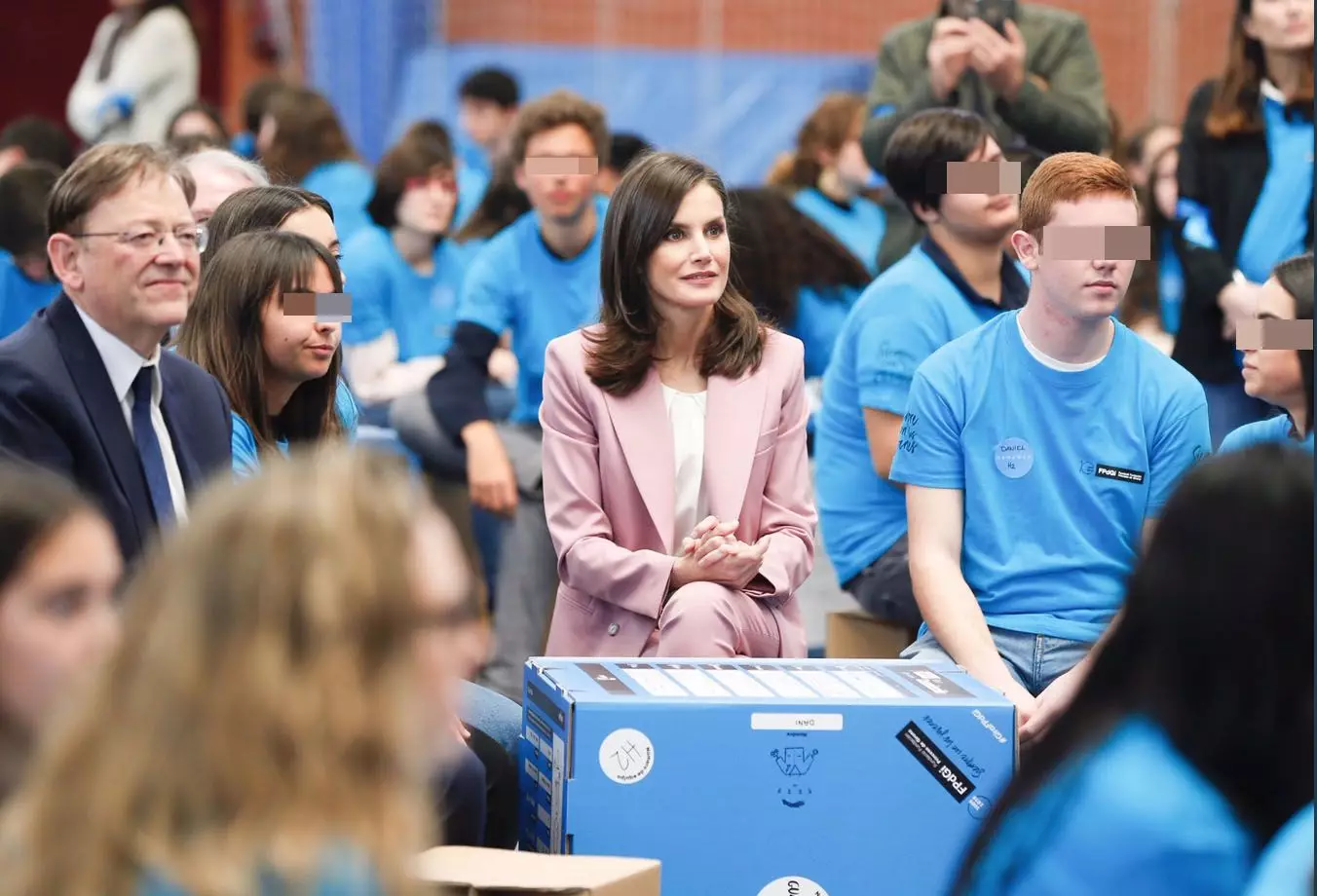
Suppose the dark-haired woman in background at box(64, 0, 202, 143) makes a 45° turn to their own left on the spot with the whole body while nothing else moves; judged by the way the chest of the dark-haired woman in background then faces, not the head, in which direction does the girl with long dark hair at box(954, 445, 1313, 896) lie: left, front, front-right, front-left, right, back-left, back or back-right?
front

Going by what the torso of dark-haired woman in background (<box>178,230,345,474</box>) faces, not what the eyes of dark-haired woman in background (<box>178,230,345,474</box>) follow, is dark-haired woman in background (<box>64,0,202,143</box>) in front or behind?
behind

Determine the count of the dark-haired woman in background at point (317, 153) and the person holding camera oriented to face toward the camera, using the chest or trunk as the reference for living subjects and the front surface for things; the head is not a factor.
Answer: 1

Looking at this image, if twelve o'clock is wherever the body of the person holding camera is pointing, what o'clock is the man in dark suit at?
The man in dark suit is roughly at 1 o'clock from the person holding camera.

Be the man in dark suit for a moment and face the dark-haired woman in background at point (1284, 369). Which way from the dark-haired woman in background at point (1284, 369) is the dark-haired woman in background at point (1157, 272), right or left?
left

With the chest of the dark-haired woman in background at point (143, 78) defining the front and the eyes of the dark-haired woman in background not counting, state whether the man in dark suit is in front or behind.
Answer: in front

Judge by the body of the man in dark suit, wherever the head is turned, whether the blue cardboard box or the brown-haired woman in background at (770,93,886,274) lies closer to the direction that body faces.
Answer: the blue cardboard box

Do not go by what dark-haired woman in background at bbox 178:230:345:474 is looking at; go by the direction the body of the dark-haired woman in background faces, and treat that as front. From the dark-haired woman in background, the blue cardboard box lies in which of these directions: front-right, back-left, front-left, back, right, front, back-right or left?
front

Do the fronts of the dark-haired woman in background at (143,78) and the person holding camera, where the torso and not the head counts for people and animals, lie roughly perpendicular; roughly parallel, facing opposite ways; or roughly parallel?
roughly parallel

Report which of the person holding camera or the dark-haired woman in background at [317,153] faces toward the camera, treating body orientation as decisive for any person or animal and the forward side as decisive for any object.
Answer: the person holding camera

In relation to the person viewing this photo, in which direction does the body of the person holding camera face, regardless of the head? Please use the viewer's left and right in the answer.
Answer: facing the viewer

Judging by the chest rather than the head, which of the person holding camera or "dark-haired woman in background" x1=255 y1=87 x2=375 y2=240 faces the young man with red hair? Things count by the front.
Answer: the person holding camera

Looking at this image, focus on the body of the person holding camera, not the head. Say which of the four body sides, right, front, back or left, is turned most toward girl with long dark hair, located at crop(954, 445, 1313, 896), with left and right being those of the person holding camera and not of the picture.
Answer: front

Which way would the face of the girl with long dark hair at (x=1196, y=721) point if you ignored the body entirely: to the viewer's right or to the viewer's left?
to the viewer's left
